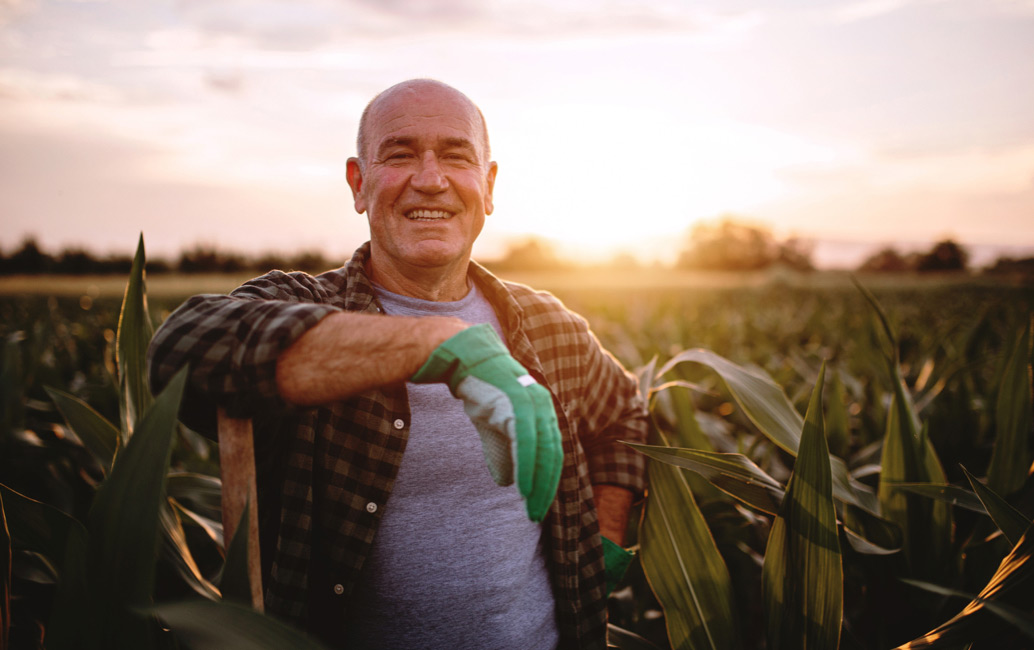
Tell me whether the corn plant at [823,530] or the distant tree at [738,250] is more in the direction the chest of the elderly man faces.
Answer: the corn plant

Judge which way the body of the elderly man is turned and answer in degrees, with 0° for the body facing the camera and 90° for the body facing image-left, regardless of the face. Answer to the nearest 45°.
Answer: approximately 0°

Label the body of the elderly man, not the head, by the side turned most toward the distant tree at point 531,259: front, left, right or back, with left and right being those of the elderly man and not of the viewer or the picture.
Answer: back

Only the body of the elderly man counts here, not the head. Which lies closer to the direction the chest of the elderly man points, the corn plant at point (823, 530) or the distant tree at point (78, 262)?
the corn plant

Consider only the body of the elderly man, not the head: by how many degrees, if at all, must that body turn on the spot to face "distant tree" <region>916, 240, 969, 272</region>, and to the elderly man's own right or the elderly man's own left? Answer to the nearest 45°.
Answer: approximately 135° to the elderly man's own left

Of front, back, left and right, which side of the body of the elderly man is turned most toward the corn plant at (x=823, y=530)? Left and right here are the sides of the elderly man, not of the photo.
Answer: left
